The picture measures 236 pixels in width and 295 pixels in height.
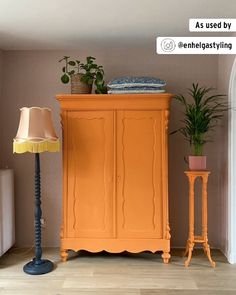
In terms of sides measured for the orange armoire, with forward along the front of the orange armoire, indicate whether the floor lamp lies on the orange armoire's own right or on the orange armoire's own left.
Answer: on the orange armoire's own right

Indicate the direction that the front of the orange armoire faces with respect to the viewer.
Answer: facing the viewer

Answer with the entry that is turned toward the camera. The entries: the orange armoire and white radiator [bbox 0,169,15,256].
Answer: the orange armoire

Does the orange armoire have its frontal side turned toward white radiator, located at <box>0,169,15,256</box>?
no

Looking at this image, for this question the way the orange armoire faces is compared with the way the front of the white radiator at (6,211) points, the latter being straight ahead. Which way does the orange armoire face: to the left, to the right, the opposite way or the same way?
to the right
